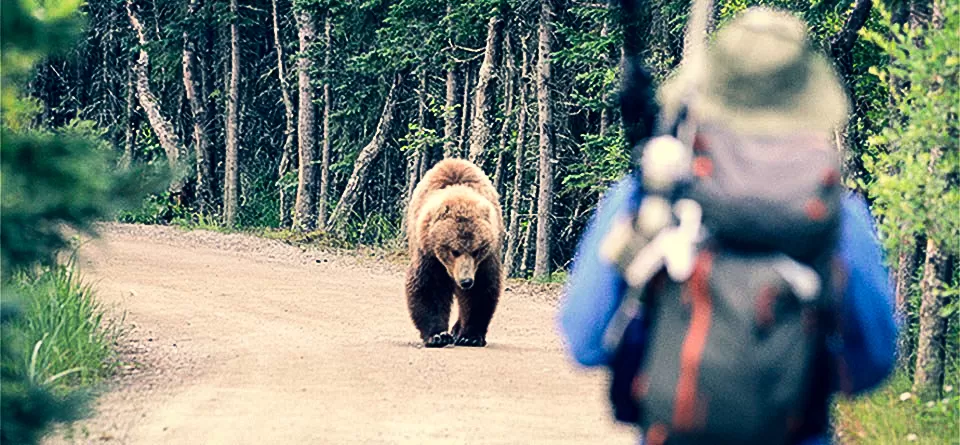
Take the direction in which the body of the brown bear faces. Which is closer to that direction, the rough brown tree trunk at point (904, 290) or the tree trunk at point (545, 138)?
the rough brown tree trunk

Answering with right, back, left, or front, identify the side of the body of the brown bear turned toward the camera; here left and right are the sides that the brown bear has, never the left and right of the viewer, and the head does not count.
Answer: front

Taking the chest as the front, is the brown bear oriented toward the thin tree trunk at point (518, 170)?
no

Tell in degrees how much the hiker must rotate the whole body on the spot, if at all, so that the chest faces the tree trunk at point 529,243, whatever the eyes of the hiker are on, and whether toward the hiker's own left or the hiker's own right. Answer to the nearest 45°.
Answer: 0° — they already face it

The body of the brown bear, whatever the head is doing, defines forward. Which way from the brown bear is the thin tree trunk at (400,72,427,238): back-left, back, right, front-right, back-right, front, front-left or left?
back

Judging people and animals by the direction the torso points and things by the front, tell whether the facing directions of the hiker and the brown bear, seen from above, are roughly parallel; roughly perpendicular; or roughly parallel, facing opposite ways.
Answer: roughly parallel, facing opposite ways

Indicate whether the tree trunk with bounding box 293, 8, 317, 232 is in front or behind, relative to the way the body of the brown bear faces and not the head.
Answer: behind

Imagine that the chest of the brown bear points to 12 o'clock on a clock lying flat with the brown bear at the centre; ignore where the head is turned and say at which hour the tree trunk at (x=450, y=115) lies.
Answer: The tree trunk is roughly at 6 o'clock from the brown bear.

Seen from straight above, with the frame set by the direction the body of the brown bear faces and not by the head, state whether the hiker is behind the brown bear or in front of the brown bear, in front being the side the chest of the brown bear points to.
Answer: in front

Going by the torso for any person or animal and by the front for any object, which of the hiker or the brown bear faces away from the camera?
the hiker

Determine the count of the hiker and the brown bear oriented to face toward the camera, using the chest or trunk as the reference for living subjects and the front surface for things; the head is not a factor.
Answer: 1

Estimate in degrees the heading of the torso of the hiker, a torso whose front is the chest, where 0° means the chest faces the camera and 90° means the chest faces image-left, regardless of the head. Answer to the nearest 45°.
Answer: approximately 180°

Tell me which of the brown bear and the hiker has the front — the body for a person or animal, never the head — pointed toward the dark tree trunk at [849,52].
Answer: the hiker
